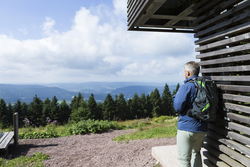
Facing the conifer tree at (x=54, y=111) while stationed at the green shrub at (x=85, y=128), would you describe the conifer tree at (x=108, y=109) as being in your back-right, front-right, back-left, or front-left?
front-right

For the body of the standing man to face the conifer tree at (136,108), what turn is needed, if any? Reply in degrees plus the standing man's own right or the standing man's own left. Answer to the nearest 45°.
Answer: approximately 45° to the standing man's own right

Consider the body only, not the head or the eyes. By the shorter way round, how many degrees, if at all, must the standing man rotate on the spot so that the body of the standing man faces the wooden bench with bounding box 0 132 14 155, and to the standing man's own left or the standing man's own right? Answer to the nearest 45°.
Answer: approximately 45° to the standing man's own left

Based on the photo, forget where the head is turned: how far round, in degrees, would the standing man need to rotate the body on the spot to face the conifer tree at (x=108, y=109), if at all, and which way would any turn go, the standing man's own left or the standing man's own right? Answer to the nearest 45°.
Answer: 0° — they already face it

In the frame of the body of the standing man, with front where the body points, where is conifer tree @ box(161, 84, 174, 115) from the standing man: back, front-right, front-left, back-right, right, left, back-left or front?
front-right

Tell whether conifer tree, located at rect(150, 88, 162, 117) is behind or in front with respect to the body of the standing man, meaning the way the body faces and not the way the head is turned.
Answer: in front

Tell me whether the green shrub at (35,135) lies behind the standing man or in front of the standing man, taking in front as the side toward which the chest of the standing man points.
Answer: in front

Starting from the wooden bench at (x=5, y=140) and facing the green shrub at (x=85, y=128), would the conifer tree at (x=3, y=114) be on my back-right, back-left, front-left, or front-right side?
front-left
